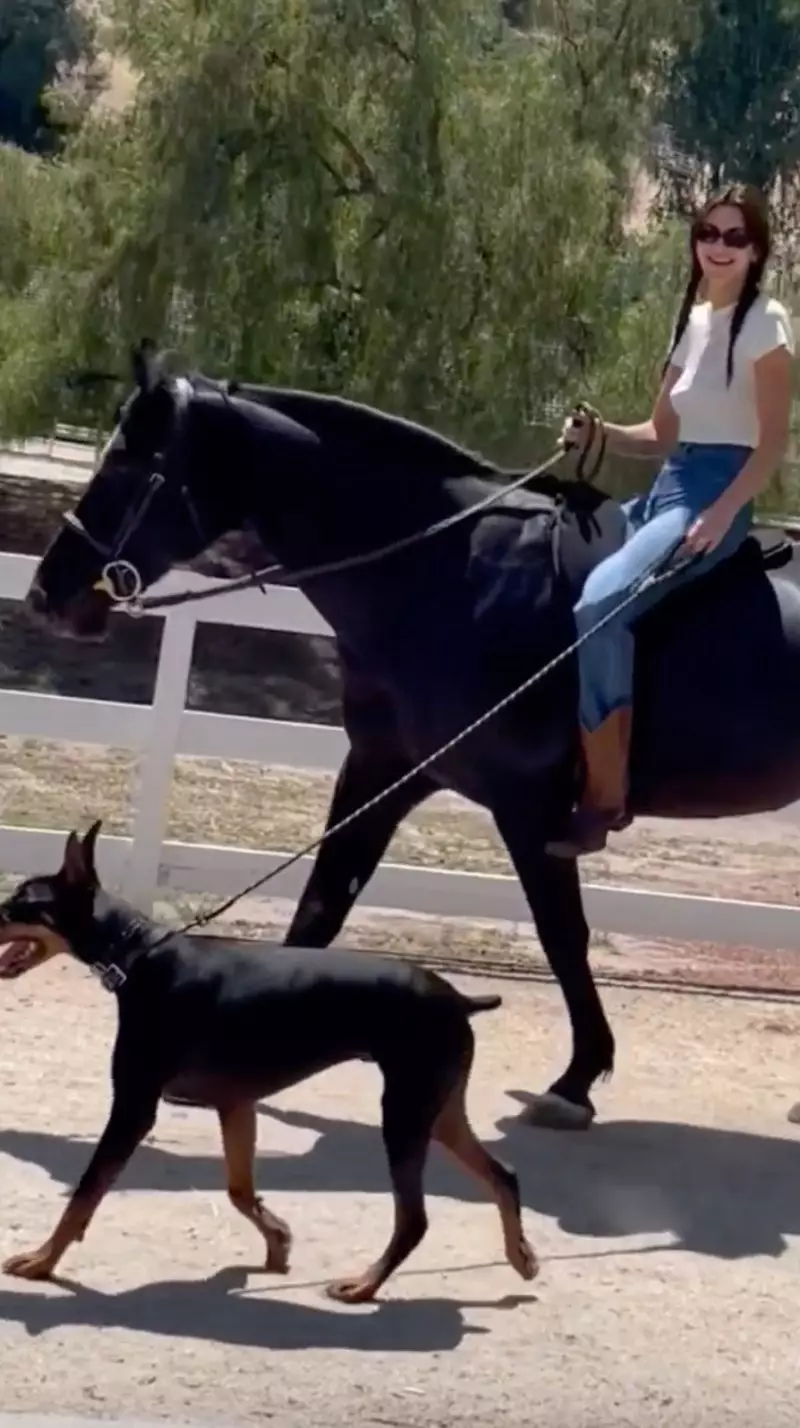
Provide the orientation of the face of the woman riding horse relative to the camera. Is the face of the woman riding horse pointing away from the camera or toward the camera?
toward the camera

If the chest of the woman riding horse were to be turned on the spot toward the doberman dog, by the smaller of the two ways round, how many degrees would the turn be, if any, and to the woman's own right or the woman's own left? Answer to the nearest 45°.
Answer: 0° — they already face it

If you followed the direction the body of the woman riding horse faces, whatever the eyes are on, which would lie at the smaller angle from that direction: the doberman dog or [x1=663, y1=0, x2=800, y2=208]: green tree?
the doberman dog

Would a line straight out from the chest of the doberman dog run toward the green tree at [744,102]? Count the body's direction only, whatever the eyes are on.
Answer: no

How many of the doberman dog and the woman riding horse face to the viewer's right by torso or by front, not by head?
0

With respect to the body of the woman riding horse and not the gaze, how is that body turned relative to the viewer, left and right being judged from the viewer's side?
facing the viewer and to the left of the viewer

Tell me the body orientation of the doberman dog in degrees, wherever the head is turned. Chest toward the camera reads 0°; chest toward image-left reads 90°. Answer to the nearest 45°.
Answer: approximately 90°

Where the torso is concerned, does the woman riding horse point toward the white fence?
no

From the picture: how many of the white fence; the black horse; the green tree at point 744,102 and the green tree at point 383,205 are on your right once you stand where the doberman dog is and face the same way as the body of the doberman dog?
4

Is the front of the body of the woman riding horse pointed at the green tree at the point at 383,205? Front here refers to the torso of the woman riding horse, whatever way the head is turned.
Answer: no

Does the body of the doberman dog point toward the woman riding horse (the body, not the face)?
no
